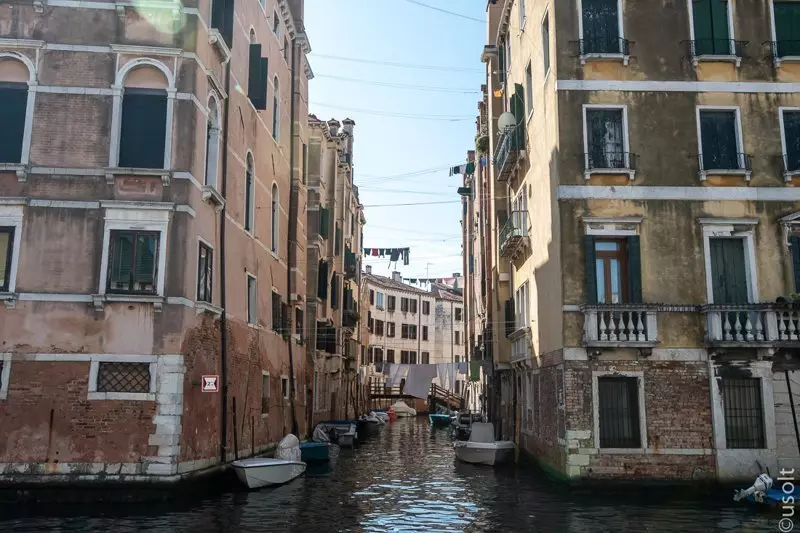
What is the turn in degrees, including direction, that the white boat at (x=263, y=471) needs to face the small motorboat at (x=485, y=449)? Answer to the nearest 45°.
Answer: approximately 180°

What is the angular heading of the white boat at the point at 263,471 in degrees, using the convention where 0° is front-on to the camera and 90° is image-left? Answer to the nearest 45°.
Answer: approximately 45°
